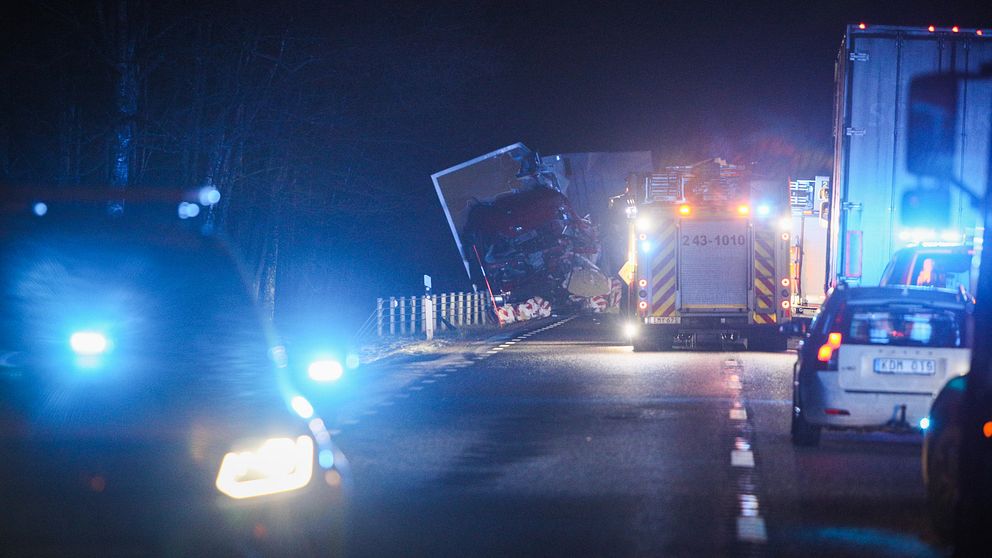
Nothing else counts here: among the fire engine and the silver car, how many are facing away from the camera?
2

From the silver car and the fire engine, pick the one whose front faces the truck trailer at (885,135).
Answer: the silver car

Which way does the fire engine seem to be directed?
away from the camera

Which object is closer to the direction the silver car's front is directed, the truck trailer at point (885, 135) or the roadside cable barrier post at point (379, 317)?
the truck trailer

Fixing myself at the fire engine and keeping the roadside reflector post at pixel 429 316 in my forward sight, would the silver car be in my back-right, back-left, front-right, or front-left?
back-left

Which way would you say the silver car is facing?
away from the camera

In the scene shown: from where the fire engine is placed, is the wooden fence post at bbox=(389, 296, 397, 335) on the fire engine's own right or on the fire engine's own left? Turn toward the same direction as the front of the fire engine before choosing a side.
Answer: on the fire engine's own left

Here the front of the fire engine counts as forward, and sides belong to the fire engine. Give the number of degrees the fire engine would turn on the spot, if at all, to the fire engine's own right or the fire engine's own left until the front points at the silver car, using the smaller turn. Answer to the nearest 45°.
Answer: approximately 180°

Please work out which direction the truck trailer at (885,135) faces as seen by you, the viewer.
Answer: facing away from the viewer

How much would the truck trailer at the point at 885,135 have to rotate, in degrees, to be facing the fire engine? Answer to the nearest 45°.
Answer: approximately 45° to its left

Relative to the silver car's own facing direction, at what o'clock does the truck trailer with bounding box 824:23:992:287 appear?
The truck trailer is roughly at 12 o'clock from the silver car.
